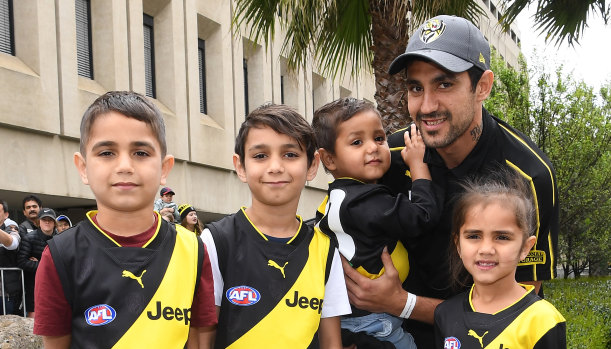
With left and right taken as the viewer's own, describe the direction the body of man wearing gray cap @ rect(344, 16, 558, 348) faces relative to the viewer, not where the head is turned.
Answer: facing the viewer and to the left of the viewer

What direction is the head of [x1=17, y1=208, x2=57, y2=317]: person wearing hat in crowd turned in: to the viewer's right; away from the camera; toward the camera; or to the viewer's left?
toward the camera

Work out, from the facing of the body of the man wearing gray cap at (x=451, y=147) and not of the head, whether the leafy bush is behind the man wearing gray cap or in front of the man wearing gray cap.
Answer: behind

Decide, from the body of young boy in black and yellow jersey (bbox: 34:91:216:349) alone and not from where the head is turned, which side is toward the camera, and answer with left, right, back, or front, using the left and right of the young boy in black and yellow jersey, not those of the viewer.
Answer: front

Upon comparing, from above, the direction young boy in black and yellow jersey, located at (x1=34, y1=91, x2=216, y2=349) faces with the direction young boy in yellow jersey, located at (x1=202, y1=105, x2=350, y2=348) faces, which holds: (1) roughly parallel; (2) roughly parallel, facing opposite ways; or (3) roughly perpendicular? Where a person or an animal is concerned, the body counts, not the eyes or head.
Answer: roughly parallel

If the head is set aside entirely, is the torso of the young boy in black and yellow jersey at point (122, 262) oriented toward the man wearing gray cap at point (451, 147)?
no

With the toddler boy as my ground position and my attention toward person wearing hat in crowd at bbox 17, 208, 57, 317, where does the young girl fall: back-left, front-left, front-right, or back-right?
back-right

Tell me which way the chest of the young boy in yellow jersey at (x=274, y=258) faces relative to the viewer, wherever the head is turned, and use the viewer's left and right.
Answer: facing the viewer

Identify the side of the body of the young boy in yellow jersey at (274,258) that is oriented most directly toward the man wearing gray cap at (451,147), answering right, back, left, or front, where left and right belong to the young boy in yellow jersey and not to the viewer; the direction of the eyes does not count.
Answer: left

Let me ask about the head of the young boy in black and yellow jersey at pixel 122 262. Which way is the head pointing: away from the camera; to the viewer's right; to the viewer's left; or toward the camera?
toward the camera

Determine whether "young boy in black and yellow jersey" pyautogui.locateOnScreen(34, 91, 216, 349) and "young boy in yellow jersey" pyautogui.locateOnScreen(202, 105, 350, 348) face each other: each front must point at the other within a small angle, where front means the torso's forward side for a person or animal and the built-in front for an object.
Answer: no

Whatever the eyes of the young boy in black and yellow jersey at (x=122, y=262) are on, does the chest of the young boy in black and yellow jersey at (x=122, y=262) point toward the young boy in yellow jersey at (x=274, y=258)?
no
